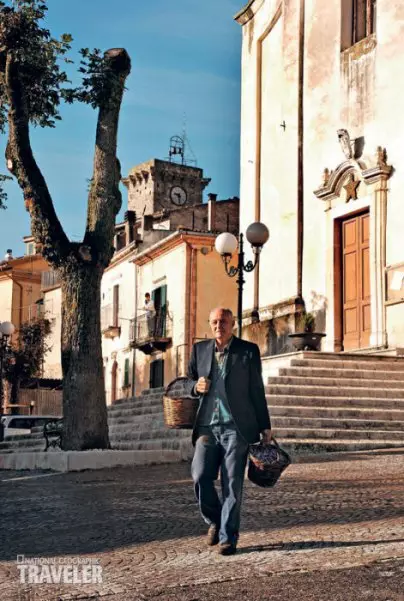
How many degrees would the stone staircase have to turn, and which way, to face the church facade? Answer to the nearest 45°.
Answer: approximately 180°

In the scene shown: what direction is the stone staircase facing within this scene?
toward the camera

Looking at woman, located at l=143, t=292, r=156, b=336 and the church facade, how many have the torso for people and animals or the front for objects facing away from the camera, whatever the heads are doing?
0

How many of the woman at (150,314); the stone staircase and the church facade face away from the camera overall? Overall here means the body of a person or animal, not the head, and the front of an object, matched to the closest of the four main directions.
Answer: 0

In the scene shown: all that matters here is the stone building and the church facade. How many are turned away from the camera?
0

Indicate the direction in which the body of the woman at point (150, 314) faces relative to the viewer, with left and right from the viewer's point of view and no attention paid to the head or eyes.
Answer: facing the viewer and to the left of the viewer

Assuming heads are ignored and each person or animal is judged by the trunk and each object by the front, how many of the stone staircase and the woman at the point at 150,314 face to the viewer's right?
0

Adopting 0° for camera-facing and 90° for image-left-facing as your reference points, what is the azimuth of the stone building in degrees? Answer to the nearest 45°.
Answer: approximately 45°
